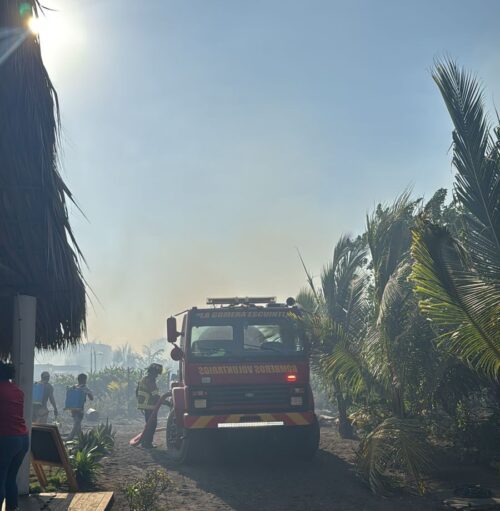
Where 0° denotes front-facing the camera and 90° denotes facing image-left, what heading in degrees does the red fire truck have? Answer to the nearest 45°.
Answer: approximately 0°

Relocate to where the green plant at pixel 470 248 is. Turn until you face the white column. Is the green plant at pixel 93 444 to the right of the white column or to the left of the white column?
right

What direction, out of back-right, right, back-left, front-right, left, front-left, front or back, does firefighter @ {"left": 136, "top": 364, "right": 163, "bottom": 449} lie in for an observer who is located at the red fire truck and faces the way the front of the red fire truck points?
front-right

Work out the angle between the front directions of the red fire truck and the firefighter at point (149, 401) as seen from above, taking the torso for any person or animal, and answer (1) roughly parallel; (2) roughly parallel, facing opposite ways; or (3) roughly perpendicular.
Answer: roughly perpendicular

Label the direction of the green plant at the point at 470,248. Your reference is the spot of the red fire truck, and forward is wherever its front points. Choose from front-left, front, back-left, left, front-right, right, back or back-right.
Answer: front-left

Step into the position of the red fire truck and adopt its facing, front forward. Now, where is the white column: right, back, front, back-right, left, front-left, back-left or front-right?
front-right
